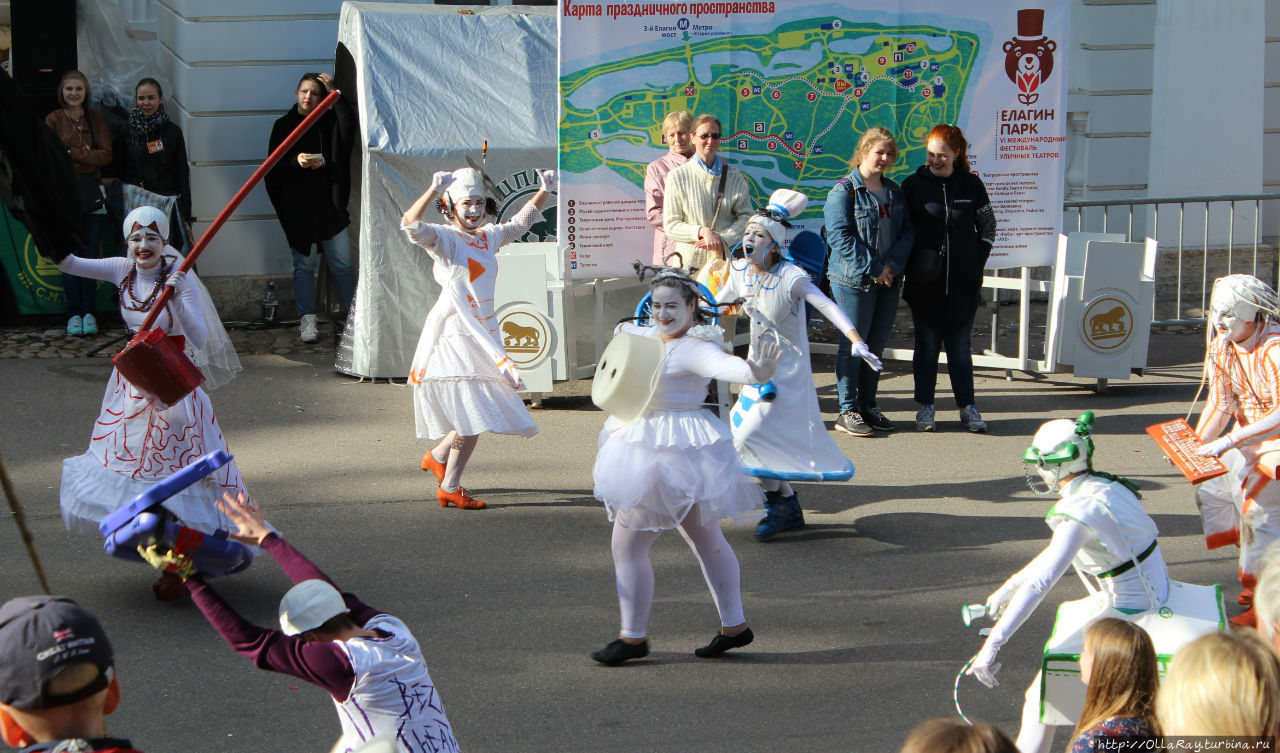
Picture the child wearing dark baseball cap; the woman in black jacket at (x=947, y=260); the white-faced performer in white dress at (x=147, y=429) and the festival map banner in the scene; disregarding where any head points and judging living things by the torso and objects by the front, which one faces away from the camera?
the child wearing dark baseball cap

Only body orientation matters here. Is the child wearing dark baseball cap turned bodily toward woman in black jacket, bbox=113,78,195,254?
yes

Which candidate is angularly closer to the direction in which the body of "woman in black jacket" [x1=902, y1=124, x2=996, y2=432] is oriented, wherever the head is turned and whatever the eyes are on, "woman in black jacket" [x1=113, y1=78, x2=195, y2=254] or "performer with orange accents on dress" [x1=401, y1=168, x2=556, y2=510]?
the performer with orange accents on dress

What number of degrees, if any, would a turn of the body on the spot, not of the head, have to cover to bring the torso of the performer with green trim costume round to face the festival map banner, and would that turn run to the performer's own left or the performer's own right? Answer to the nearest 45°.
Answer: approximately 90° to the performer's own right

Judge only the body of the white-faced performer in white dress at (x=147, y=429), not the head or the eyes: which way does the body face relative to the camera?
toward the camera

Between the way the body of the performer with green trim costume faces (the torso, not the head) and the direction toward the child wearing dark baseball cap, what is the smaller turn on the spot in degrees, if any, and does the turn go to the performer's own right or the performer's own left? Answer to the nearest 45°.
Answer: approximately 45° to the performer's own left

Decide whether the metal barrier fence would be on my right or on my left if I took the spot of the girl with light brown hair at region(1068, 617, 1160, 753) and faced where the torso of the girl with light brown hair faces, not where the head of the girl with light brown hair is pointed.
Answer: on my right

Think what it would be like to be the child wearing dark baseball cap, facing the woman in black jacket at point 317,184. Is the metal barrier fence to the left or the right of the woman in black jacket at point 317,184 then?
right

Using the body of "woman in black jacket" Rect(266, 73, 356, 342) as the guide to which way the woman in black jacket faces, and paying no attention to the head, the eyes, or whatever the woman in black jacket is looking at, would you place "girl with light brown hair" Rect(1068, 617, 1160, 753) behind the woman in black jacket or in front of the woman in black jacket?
in front

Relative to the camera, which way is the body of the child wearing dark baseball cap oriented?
away from the camera

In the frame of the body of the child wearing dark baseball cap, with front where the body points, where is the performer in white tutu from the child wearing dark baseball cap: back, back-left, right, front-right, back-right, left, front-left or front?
front-right

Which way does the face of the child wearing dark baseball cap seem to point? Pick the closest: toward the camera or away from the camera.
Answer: away from the camera

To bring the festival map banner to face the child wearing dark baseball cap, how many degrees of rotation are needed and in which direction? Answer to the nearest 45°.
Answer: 0° — it already faces them

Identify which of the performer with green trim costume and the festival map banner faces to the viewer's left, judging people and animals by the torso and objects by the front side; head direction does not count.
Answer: the performer with green trim costume

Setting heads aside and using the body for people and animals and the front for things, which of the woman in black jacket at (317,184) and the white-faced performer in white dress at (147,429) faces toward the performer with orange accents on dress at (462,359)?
the woman in black jacket

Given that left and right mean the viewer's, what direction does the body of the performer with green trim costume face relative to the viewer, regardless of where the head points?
facing to the left of the viewer
